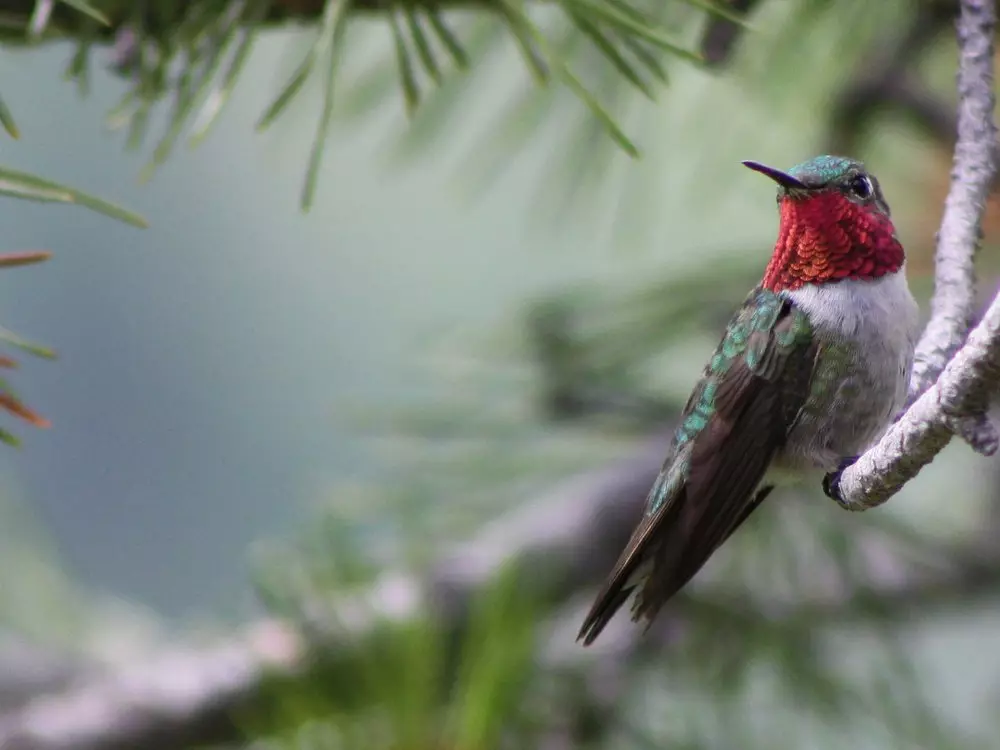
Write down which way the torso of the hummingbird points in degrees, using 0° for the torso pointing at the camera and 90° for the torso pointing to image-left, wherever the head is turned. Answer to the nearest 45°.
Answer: approximately 315°
